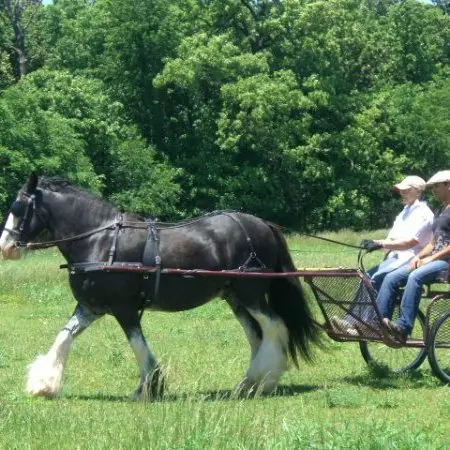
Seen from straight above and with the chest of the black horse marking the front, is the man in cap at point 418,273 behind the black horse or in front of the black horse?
behind

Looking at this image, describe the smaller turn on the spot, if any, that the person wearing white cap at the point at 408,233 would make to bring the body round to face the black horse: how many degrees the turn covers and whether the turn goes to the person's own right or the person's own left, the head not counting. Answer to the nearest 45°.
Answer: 0° — they already face it

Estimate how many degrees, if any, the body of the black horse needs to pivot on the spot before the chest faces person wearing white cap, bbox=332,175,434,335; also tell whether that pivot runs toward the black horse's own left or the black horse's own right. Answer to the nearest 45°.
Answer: approximately 180°

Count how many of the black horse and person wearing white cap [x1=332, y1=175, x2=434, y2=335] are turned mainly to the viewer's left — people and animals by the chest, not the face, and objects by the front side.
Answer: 2

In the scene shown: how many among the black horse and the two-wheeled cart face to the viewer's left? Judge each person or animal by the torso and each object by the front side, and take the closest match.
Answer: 2

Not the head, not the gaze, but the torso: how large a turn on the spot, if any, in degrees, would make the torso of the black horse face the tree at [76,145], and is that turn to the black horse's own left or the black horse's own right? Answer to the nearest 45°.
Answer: approximately 90° to the black horse's own right

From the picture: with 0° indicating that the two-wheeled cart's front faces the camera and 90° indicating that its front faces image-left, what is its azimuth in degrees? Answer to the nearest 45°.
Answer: approximately 90°

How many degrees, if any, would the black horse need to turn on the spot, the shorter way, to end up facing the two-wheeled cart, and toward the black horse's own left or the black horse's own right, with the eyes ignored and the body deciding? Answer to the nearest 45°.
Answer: approximately 180°

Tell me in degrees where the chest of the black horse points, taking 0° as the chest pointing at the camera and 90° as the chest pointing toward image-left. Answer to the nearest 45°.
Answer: approximately 90°

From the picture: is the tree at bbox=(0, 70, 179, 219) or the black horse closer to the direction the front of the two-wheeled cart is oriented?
the black horse

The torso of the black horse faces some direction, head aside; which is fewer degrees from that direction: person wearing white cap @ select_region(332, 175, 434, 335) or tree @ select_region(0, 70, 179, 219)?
the tree

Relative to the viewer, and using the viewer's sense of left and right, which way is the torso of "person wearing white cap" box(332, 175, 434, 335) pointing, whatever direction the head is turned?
facing to the left of the viewer
